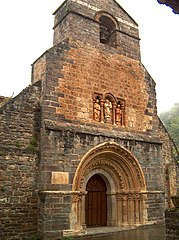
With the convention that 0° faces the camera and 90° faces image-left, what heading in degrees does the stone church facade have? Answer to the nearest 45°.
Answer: approximately 315°
